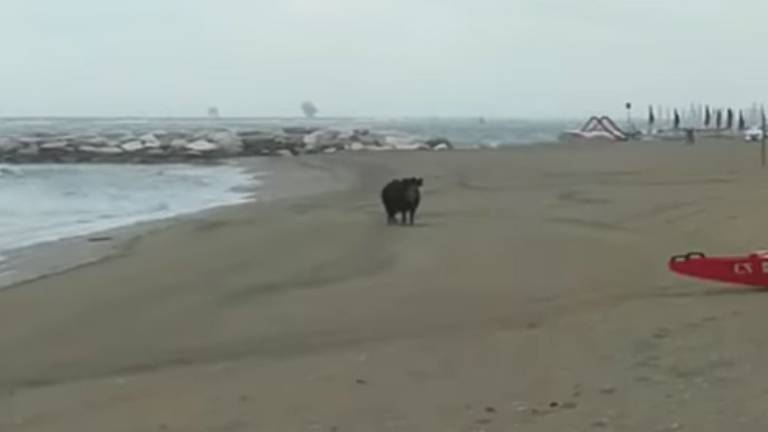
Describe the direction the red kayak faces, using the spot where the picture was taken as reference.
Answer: facing to the left of the viewer
